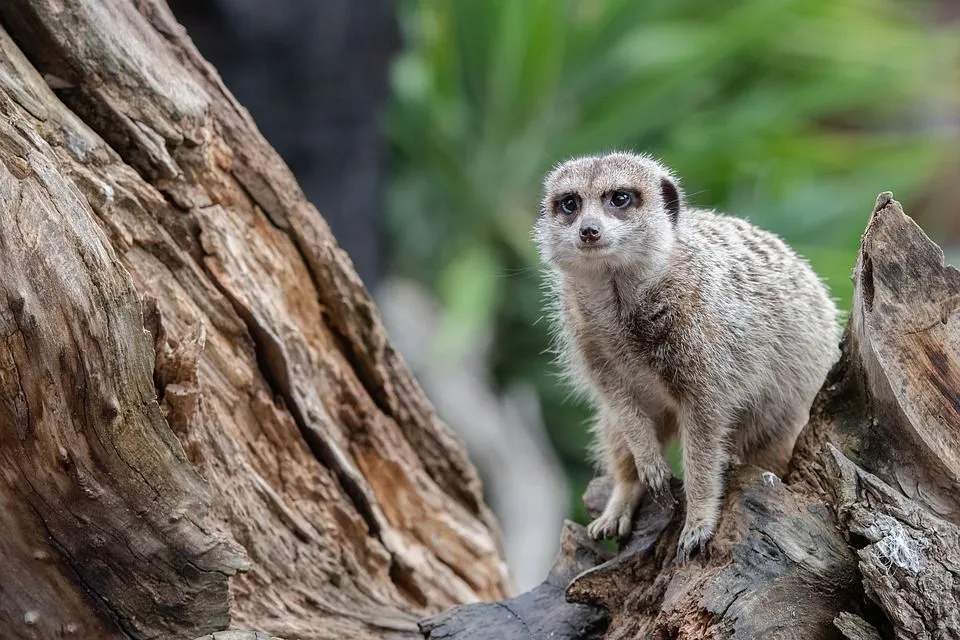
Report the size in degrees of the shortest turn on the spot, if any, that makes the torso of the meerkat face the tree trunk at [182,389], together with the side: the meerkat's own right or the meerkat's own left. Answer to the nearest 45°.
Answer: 0° — it already faces it

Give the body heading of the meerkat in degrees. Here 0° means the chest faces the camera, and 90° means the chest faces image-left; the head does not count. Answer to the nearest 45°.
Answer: approximately 45°
